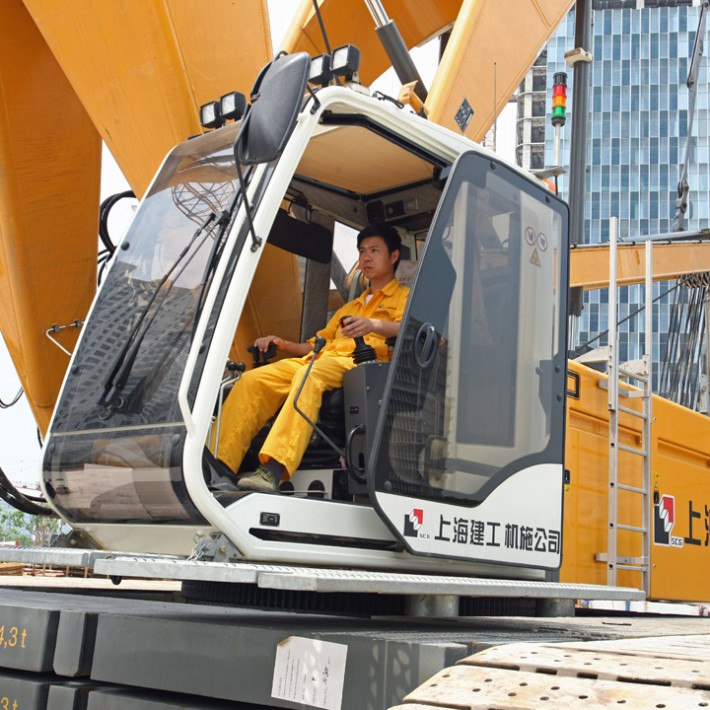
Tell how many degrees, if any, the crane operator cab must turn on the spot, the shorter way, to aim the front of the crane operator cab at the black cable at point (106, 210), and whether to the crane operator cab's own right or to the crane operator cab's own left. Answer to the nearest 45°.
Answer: approximately 90° to the crane operator cab's own right

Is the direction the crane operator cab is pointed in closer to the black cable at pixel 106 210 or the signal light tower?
the black cable

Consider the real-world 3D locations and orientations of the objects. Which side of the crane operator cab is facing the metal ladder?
back

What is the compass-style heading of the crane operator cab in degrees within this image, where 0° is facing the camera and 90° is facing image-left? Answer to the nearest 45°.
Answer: approximately 45°

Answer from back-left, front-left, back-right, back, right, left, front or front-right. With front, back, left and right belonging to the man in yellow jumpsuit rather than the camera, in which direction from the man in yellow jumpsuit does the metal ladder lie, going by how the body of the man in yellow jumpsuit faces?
back

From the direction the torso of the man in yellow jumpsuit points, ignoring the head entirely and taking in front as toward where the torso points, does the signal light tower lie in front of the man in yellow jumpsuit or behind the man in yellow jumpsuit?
behind

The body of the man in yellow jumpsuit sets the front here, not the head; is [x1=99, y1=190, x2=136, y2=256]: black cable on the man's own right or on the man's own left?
on the man's own right
